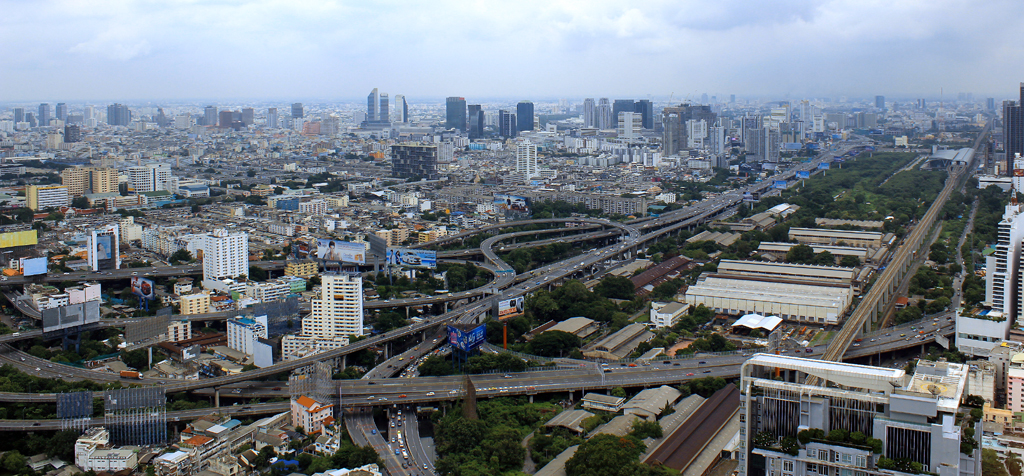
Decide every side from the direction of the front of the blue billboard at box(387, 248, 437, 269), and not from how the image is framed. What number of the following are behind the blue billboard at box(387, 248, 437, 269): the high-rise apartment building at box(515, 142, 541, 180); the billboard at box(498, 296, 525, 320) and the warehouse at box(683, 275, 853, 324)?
1

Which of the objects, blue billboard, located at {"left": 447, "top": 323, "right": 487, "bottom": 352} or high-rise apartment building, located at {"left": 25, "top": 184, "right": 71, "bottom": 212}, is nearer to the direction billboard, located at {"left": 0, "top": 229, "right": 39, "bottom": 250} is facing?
the blue billboard

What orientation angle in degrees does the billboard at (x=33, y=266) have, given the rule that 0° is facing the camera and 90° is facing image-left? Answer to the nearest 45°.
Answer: approximately 0°

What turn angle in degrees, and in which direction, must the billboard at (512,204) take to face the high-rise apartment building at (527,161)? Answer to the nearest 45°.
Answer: approximately 180°

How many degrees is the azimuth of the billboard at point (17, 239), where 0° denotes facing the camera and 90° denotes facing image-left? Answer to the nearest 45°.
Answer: approximately 315°

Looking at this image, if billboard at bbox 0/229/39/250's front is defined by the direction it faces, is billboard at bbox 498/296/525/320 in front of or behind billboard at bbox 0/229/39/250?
in front

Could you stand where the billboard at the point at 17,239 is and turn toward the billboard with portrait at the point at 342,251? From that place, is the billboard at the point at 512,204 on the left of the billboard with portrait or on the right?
left

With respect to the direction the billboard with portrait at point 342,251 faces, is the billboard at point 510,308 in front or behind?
in front

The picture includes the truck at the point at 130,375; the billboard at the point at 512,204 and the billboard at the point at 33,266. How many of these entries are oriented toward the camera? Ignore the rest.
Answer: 2
